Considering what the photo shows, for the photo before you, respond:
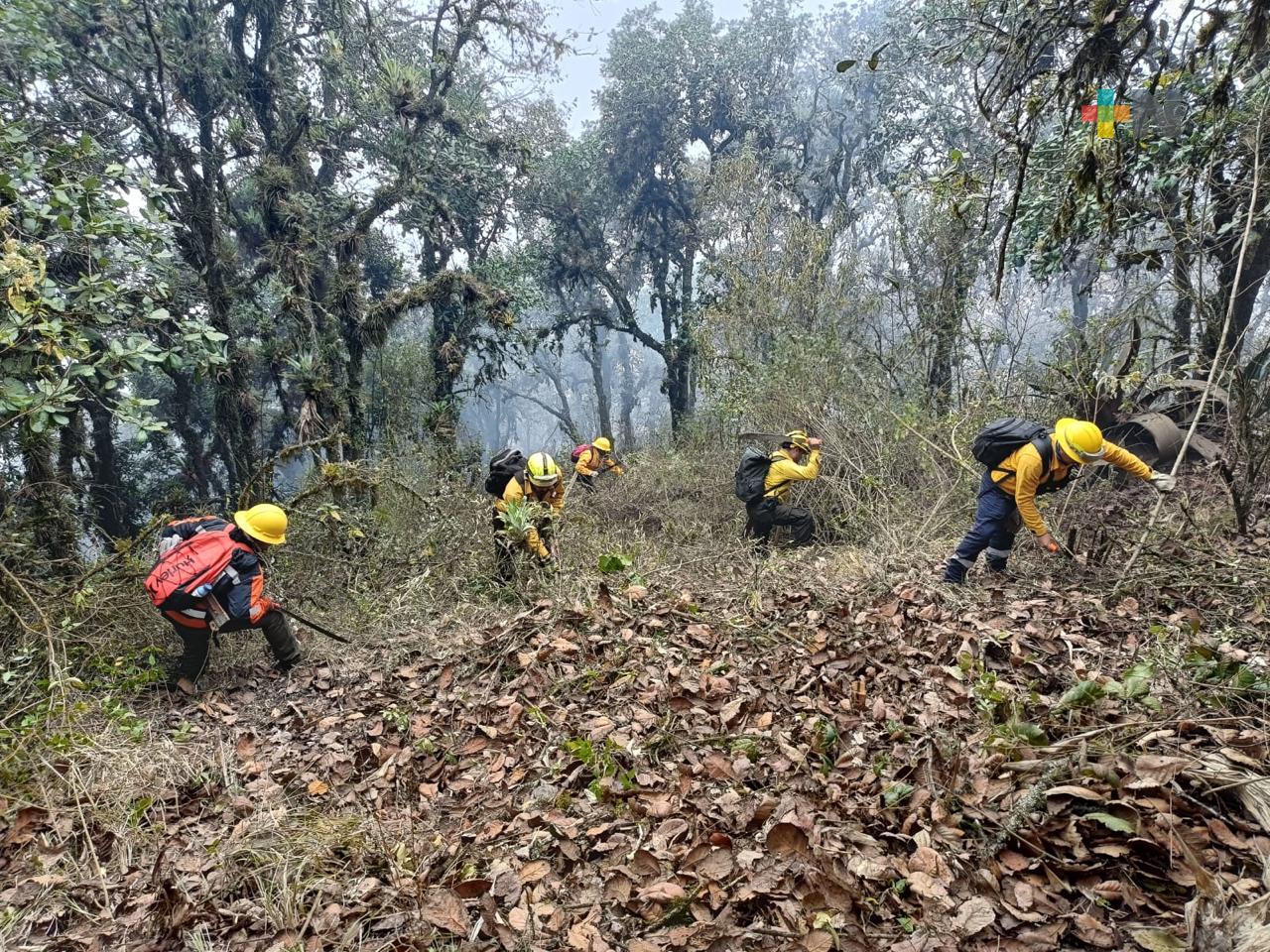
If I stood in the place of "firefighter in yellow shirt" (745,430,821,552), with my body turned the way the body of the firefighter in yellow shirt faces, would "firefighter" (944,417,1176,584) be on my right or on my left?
on my right

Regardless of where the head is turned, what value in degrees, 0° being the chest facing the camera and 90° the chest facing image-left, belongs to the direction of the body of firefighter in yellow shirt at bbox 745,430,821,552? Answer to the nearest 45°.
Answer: approximately 270°

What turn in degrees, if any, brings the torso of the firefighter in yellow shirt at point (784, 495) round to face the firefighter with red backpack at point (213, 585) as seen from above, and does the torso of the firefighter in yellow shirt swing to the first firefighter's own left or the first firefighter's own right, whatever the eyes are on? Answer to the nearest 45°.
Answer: approximately 135° to the first firefighter's own right

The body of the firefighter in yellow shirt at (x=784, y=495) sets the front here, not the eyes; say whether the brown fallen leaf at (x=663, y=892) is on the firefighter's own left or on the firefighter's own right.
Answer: on the firefighter's own right

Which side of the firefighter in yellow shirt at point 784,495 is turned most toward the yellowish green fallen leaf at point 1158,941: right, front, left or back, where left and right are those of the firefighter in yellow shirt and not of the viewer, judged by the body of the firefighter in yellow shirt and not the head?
right

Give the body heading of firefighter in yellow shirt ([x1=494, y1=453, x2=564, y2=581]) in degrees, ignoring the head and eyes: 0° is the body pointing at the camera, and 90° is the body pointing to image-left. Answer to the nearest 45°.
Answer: approximately 315°

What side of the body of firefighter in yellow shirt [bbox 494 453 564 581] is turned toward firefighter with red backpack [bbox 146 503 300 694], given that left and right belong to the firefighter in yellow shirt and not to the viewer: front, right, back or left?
right

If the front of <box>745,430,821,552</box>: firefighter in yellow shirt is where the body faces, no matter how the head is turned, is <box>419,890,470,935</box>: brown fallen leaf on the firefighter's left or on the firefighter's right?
on the firefighter's right

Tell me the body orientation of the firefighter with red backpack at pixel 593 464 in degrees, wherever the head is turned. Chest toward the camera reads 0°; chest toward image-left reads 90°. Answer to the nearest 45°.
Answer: approximately 315°

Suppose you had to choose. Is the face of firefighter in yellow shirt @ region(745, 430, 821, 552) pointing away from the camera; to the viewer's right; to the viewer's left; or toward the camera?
to the viewer's right
